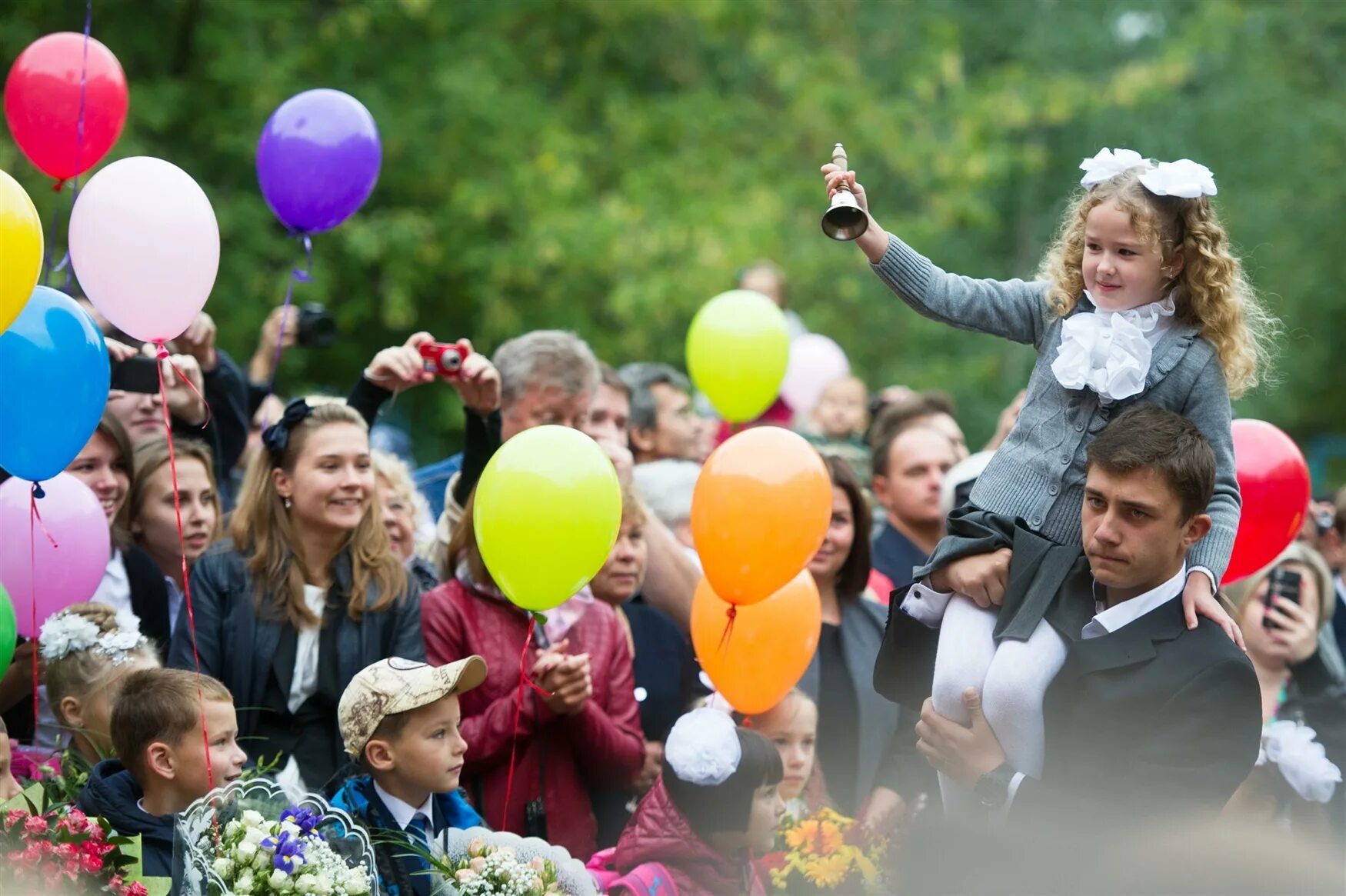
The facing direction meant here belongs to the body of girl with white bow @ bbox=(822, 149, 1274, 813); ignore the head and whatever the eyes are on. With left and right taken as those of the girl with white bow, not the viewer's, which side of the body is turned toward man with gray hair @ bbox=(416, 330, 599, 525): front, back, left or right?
right

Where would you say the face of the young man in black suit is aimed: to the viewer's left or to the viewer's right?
to the viewer's left

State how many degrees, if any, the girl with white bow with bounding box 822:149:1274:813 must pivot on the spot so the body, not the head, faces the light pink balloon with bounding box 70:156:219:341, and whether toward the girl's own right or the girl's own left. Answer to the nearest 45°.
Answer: approximately 45° to the girl's own right

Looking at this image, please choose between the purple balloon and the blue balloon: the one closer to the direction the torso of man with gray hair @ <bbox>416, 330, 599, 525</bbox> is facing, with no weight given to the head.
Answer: the blue balloon

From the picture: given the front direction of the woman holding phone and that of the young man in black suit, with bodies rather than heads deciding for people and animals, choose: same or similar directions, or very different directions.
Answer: same or similar directions

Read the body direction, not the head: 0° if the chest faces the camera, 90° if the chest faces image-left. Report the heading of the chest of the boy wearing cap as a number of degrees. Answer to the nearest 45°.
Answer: approximately 315°

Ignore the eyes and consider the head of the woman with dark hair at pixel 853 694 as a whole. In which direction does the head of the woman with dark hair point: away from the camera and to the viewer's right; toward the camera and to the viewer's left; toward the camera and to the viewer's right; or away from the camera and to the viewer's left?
toward the camera and to the viewer's left

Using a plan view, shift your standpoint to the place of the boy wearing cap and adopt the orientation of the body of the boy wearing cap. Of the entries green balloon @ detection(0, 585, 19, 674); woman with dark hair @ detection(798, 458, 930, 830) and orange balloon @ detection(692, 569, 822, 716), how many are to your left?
2

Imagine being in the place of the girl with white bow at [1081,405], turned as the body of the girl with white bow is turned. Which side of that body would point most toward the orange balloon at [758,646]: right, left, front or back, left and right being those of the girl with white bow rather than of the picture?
right

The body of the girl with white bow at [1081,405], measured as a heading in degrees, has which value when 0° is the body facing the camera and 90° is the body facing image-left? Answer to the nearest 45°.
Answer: approximately 45°

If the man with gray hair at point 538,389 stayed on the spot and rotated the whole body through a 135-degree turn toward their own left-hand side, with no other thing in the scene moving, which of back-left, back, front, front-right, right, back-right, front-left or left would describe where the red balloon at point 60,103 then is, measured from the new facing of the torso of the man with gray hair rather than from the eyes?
left

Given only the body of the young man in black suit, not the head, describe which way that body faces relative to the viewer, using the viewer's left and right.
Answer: facing the viewer and to the left of the viewer

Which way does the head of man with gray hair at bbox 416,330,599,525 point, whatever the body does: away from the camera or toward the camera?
toward the camera
